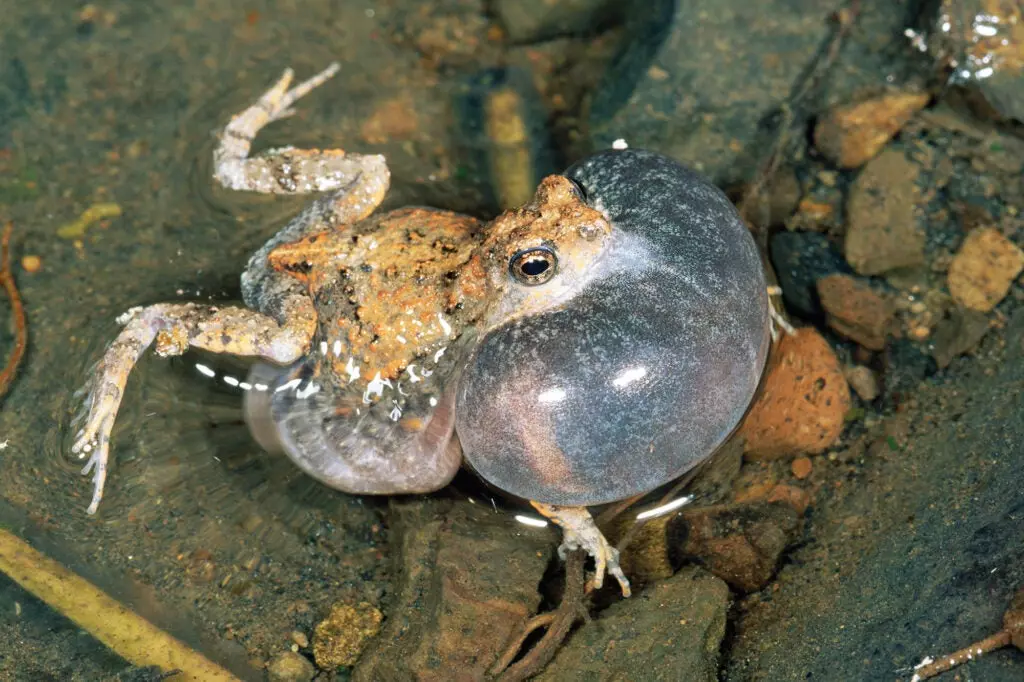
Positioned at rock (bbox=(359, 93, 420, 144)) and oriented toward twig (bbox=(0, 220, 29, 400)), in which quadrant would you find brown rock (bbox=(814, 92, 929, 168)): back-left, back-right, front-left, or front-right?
back-left

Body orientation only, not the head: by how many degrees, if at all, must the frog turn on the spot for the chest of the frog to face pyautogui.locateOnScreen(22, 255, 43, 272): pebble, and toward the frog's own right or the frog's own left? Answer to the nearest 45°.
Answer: approximately 135° to the frog's own left

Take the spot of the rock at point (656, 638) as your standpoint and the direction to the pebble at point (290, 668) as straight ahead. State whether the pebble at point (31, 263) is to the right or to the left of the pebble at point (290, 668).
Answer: right

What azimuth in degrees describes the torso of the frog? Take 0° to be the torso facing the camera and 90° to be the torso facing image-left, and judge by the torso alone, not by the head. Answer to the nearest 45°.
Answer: approximately 270°

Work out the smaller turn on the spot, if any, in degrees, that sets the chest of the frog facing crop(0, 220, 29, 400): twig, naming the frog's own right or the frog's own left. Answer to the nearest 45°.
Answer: approximately 135° to the frog's own left

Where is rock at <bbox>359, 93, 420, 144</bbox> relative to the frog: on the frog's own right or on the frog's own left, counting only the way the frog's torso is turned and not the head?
on the frog's own left

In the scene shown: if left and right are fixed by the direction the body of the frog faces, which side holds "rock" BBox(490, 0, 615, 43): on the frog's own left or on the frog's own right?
on the frog's own left
